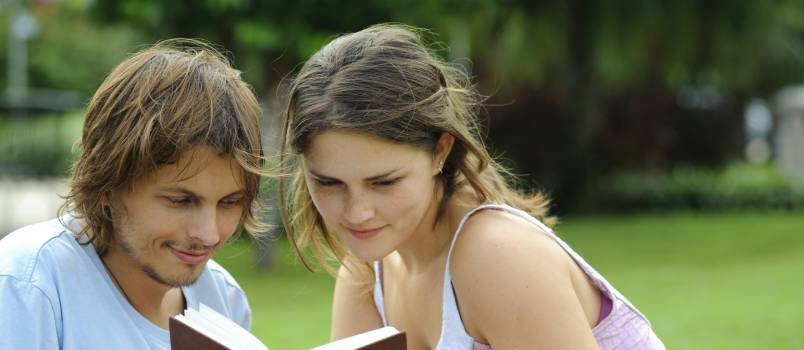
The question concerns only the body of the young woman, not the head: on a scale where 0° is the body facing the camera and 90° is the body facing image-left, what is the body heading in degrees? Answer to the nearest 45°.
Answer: approximately 45°

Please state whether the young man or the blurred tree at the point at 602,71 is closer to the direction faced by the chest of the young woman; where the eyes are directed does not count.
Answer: the young man

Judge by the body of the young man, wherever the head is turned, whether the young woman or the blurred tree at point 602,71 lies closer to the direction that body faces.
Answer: the young woman

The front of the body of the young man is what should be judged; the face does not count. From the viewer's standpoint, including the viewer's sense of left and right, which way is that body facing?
facing the viewer and to the right of the viewer

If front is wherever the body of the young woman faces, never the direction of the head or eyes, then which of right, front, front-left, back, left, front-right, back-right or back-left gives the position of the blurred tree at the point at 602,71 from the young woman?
back-right

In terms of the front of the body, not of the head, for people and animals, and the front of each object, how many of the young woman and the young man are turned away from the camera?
0

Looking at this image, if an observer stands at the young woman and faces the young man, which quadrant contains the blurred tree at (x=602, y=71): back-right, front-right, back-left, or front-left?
back-right
